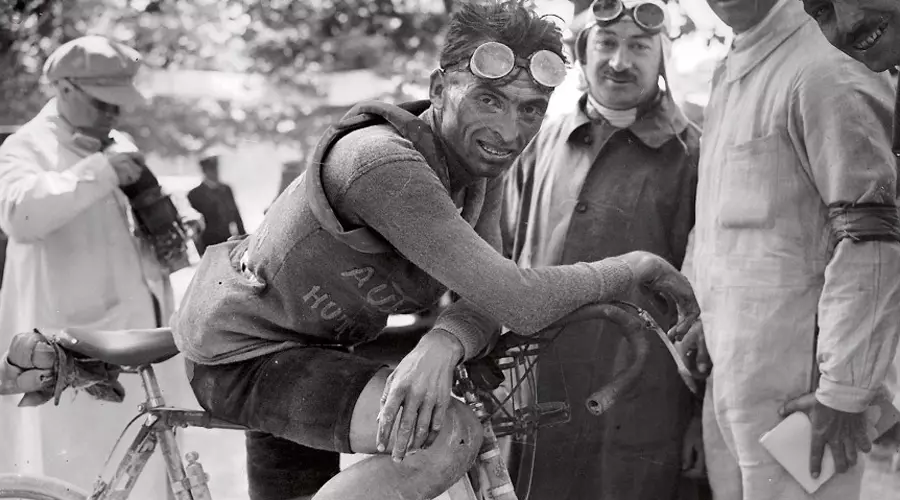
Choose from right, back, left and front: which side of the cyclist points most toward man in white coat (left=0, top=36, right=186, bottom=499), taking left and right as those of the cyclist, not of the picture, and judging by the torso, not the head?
back

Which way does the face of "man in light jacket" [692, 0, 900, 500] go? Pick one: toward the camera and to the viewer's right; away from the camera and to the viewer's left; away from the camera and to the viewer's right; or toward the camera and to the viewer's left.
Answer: toward the camera and to the viewer's left

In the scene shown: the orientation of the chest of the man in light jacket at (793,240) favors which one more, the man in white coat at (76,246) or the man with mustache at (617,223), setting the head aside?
the man in white coat

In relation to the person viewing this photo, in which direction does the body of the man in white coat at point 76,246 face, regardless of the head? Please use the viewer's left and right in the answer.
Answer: facing the viewer and to the right of the viewer

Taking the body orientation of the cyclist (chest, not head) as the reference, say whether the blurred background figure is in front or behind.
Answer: behind

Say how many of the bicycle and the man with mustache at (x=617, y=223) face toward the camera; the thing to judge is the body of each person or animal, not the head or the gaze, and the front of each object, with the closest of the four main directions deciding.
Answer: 1

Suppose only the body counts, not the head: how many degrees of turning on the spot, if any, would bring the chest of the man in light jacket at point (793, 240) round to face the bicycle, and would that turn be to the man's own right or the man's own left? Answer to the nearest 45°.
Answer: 0° — they already face it

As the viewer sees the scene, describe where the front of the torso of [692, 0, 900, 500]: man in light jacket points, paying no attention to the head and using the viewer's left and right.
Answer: facing the viewer and to the left of the viewer

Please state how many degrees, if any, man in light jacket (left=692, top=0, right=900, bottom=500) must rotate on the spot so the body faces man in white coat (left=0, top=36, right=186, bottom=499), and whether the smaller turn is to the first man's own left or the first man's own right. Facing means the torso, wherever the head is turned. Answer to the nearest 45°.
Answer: approximately 45° to the first man's own right

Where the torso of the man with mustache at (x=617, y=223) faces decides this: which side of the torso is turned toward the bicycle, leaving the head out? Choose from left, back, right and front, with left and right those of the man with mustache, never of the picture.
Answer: front

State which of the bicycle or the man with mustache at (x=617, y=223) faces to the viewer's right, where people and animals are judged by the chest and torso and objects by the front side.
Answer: the bicycle

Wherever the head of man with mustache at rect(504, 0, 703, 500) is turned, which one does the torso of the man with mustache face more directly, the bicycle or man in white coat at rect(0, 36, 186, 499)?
the bicycle

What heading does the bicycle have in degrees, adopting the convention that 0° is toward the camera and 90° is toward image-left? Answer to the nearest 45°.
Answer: approximately 270°

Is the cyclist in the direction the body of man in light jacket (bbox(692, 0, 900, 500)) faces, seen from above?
yes

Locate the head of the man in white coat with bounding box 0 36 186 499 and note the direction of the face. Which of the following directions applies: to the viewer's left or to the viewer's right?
to the viewer's right
